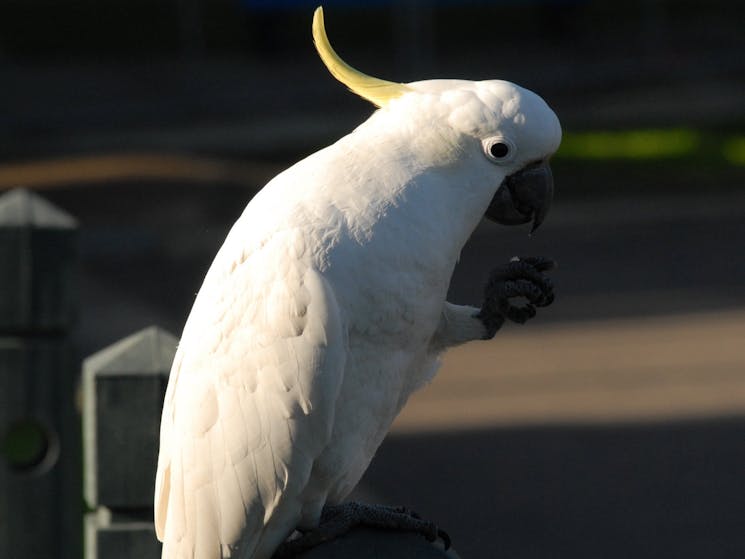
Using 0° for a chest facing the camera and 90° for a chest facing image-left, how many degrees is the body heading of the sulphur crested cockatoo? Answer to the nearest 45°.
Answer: approximately 270°

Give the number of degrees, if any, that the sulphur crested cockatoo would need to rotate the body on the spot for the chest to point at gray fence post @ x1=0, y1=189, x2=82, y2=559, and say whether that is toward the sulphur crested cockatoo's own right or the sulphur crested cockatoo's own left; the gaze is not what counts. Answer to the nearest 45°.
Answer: approximately 135° to the sulphur crested cockatoo's own left

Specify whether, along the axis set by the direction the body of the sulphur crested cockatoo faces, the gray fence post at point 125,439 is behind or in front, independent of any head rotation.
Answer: behind
